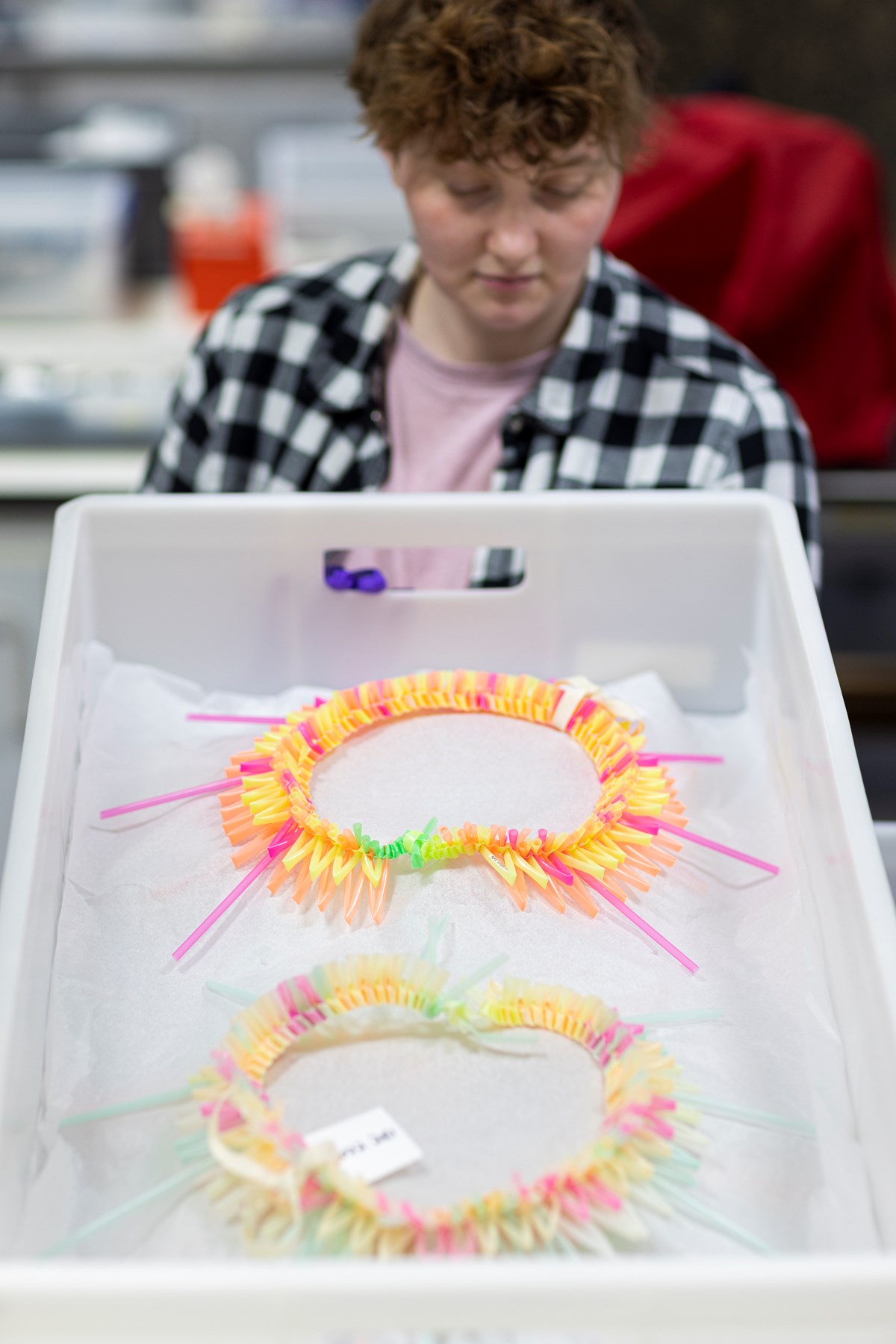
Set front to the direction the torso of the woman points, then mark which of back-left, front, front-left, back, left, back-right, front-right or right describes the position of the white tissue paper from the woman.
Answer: front

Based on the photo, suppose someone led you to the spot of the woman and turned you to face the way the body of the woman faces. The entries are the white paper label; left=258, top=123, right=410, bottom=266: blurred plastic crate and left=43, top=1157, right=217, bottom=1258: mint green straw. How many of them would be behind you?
1

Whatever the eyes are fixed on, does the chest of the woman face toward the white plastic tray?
yes

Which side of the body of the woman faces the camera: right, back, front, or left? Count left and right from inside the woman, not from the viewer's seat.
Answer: front

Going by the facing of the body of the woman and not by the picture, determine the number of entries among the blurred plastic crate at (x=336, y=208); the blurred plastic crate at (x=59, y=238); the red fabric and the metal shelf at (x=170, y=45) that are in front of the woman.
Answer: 0

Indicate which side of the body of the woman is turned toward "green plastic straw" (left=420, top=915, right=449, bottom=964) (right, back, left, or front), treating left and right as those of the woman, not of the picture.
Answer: front

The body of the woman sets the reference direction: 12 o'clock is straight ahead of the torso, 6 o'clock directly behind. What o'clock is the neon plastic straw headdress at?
The neon plastic straw headdress is roughly at 12 o'clock from the woman.

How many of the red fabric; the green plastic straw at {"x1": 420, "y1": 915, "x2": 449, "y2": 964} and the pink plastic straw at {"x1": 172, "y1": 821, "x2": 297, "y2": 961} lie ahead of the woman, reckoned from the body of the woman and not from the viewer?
2

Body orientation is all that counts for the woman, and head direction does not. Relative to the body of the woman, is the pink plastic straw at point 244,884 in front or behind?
in front

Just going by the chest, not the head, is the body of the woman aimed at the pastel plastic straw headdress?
yes

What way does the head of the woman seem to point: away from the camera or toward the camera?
toward the camera

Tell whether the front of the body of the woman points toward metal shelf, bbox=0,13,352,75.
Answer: no

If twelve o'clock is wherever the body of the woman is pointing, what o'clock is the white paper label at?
The white paper label is roughly at 12 o'clock from the woman.
